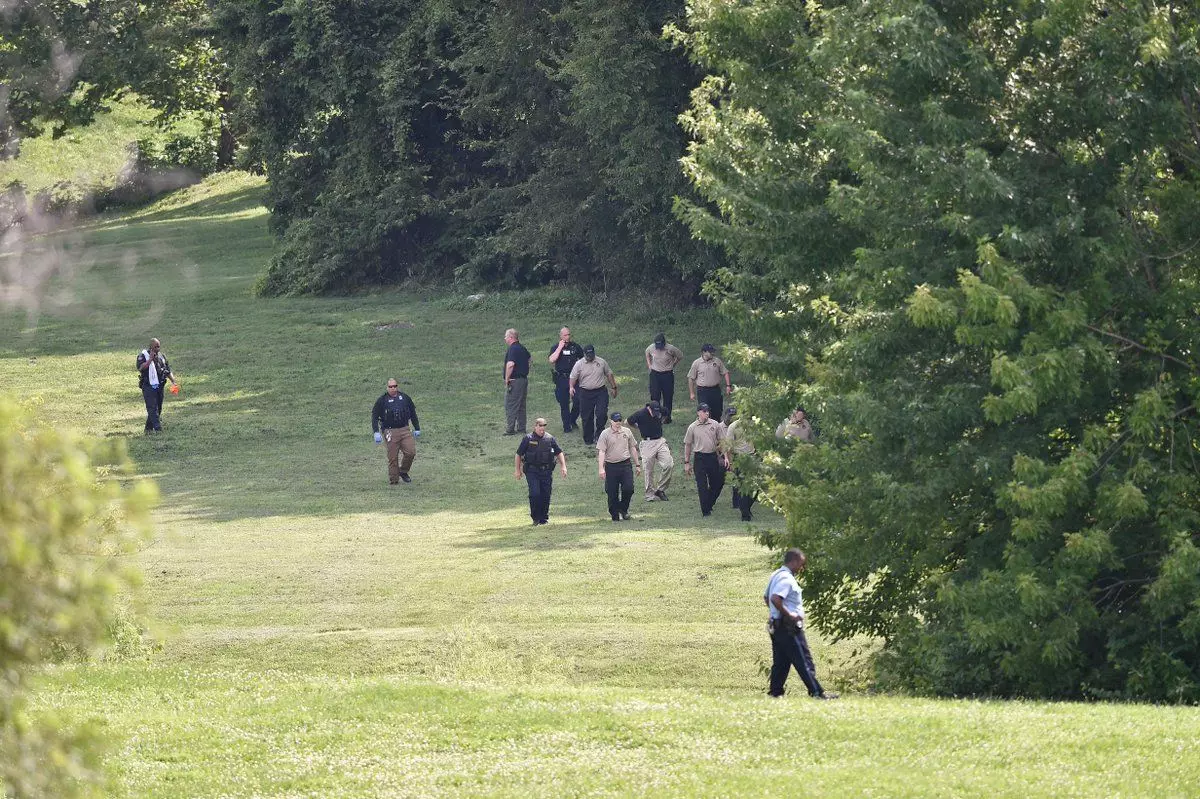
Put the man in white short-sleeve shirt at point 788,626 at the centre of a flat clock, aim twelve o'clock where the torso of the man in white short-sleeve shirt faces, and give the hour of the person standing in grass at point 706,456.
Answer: The person standing in grass is roughly at 9 o'clock from the man in white short-sleeve shirt.

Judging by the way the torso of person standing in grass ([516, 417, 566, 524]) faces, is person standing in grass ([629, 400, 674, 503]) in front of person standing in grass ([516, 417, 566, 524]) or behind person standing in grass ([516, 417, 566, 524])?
behind

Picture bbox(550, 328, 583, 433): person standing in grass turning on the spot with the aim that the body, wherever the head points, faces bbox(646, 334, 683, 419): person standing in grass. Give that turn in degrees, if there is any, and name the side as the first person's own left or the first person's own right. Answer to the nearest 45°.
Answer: approximately 90° to the first person's own left

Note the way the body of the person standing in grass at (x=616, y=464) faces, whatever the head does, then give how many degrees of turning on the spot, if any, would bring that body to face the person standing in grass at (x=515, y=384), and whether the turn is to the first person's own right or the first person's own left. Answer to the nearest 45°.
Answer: approximately 180°

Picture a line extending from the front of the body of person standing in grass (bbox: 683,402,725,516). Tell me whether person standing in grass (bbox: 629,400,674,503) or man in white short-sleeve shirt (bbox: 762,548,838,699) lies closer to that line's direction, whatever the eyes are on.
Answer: the man in white short-sleeve shirt

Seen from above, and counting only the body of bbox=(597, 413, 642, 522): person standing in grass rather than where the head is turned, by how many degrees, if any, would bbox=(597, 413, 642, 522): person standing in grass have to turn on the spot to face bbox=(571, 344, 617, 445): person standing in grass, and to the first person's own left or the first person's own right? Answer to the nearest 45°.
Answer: approximately 180°

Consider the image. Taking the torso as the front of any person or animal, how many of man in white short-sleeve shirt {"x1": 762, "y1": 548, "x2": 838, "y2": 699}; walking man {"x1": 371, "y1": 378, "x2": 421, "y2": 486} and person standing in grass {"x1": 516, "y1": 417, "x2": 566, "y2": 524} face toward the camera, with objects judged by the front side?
2

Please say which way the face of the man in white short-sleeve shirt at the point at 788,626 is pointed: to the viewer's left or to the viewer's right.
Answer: to the viewer's right

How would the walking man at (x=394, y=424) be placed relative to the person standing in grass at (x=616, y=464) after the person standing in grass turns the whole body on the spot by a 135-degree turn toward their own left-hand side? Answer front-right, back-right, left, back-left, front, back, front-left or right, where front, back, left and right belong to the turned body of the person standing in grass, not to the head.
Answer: left

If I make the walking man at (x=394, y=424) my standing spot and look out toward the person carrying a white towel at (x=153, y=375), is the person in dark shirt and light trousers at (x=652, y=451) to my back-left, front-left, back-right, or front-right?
back-right

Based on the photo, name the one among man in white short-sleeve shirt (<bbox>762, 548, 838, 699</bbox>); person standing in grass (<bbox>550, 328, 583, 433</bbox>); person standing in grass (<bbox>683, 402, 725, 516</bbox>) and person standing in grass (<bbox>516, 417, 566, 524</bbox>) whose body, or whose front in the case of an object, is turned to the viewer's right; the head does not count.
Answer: the man in white short-sleeve shirt

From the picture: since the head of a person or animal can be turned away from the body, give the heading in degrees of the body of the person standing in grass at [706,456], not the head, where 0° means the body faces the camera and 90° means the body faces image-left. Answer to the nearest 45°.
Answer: approximately 0°
